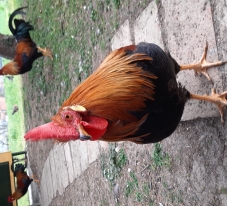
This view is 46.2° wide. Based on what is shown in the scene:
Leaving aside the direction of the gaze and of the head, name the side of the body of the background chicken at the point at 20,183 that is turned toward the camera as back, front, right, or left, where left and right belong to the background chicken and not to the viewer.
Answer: left

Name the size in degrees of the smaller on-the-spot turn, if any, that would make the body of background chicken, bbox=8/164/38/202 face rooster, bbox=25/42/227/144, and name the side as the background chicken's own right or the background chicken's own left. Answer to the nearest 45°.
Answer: approximately 90° to the background chicken's own left

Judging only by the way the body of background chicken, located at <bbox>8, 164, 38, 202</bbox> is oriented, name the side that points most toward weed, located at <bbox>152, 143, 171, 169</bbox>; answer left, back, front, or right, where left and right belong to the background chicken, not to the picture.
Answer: left
